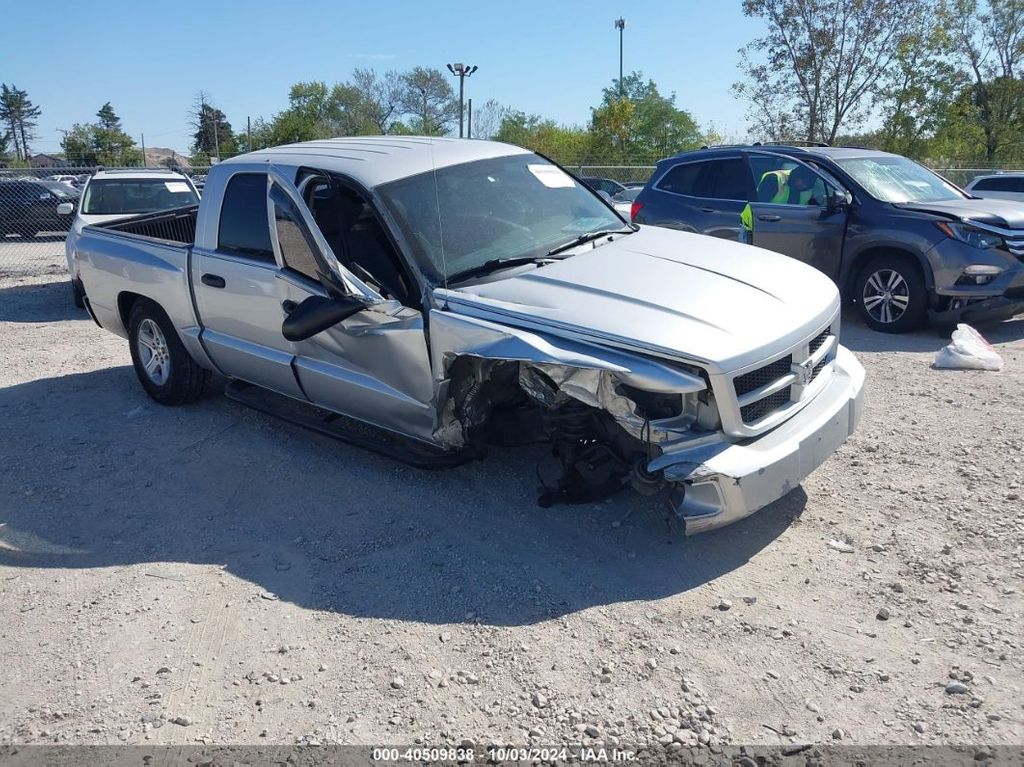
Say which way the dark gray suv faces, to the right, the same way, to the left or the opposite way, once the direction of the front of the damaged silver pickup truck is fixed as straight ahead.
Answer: the same way

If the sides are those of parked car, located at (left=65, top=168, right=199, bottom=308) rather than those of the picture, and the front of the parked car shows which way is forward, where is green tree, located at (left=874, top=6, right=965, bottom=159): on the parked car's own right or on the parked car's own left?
on the parked car's own left

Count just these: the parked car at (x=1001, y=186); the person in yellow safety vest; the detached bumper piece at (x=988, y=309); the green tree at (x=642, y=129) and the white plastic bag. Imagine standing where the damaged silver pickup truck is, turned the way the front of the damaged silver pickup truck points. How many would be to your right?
0

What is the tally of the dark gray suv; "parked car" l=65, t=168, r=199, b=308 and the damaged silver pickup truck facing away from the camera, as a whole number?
0

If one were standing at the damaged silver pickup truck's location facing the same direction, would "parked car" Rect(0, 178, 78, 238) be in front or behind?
behind

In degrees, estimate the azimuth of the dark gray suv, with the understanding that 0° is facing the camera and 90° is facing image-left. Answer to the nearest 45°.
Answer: approximately 315°

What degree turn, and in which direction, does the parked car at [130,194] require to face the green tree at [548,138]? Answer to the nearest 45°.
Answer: approximately 135° to its left

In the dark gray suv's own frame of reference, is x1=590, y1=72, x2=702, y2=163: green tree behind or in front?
behind

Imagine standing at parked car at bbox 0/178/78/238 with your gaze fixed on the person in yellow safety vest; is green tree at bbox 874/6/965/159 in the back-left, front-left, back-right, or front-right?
front-left

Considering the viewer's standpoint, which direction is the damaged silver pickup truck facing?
facing the viewer and to the right of the viewer

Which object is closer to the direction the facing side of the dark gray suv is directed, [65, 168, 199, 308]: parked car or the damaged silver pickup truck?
the damaged silver pickup truck

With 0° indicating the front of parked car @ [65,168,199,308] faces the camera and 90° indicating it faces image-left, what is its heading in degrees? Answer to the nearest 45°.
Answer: approximately 0°

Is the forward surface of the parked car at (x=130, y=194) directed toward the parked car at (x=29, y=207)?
no

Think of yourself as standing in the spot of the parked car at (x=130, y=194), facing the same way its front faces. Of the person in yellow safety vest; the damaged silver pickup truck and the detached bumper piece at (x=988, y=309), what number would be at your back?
0

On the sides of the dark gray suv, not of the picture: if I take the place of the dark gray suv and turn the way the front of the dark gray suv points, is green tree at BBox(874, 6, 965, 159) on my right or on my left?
on my left
